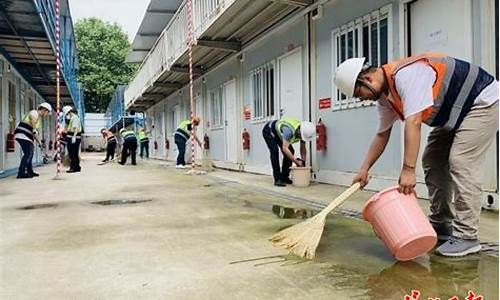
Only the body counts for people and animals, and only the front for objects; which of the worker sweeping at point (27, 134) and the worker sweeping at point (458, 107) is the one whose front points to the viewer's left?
the worker sweeping at point (458, 107)

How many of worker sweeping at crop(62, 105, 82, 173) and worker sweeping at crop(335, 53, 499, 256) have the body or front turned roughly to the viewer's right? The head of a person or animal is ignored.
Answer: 0

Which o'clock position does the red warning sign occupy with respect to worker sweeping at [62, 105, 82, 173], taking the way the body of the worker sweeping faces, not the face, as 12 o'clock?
The red warning sign is roughly at 8 o'clock from the worker sweeping.

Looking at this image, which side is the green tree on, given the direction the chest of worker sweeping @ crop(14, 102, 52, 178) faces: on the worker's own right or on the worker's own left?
on the worker's own left

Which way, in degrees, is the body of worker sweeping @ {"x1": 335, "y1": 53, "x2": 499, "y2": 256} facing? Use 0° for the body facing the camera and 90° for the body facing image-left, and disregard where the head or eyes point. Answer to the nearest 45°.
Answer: approximately 90°

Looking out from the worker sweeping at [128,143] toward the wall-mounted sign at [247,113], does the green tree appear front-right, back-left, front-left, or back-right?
back-left

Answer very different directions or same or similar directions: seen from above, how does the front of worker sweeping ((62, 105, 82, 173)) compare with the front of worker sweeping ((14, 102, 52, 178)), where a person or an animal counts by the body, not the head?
very different directions

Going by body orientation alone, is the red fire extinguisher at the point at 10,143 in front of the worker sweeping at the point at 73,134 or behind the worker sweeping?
in front

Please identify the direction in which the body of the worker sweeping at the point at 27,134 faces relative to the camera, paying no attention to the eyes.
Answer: to the viewer's right

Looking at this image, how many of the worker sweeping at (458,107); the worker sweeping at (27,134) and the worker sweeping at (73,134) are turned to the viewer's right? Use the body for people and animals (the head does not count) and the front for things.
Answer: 1
